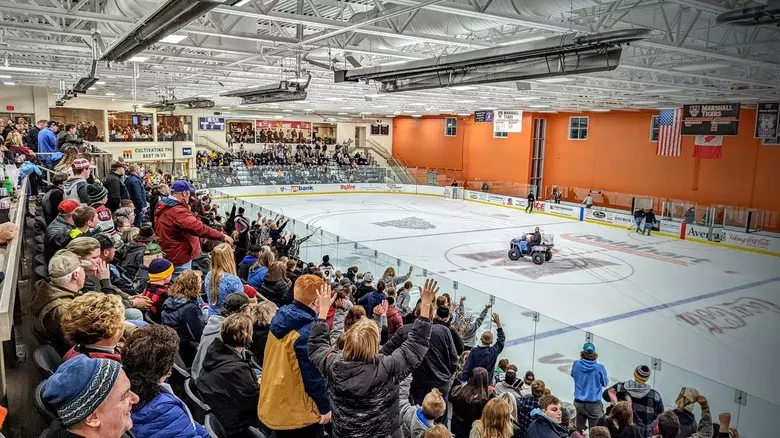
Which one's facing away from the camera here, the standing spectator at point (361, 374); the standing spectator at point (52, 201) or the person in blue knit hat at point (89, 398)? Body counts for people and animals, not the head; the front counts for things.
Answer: the standing spectator at point (361, 374)

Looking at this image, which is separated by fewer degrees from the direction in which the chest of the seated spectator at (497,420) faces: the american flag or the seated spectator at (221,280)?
the american flag

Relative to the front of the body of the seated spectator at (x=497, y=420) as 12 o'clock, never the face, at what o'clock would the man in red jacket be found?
The man in red jacket is roughly at 10 o'clock from the seated spectator.

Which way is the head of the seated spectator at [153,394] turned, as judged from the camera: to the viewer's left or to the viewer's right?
to the viewer's right

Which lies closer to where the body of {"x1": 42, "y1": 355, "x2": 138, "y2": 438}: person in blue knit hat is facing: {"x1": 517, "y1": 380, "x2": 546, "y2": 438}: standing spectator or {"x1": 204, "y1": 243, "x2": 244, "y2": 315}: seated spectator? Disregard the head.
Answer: the standing spectator

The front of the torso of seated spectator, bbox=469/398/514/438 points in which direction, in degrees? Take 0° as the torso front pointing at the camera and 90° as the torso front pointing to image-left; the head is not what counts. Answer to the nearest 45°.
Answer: approximately 180°

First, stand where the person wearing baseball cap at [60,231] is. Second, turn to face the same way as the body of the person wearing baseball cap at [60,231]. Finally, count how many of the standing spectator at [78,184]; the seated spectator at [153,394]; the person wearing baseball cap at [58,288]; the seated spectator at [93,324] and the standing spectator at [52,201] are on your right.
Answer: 3

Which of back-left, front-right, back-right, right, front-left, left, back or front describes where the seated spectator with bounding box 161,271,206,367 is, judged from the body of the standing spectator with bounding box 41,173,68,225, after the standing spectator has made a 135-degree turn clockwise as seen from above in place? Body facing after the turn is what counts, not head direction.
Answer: front-left

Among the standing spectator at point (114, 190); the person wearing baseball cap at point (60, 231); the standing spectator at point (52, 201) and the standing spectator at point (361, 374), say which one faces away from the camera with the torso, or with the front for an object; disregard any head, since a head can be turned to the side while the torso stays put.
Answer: the standing spectator at point (361, 374)

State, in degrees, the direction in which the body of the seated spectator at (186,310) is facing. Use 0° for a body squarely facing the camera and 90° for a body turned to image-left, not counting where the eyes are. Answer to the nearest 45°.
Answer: approximately 225°

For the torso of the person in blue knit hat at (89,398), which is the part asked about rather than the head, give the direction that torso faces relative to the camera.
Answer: to the viewer's right
